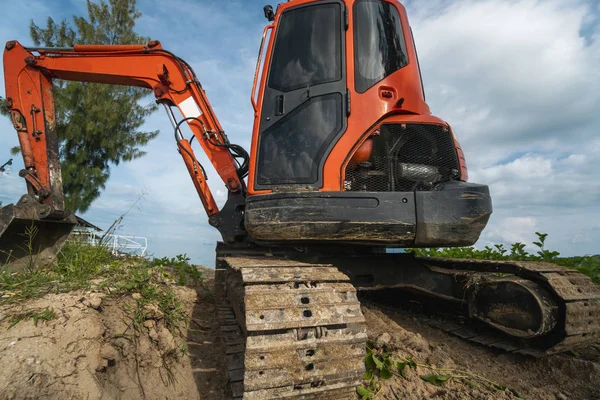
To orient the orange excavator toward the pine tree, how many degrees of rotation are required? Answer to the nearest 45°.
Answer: approximately 45° to its right

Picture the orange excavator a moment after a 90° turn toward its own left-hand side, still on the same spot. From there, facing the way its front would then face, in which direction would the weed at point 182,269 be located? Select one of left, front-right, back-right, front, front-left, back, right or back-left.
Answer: back-right

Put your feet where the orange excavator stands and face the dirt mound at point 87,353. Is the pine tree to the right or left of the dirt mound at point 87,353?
right

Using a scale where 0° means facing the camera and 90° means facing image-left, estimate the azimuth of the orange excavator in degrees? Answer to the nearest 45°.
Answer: approximately 90°

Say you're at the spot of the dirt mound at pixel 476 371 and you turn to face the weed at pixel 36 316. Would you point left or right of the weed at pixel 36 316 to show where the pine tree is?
right
